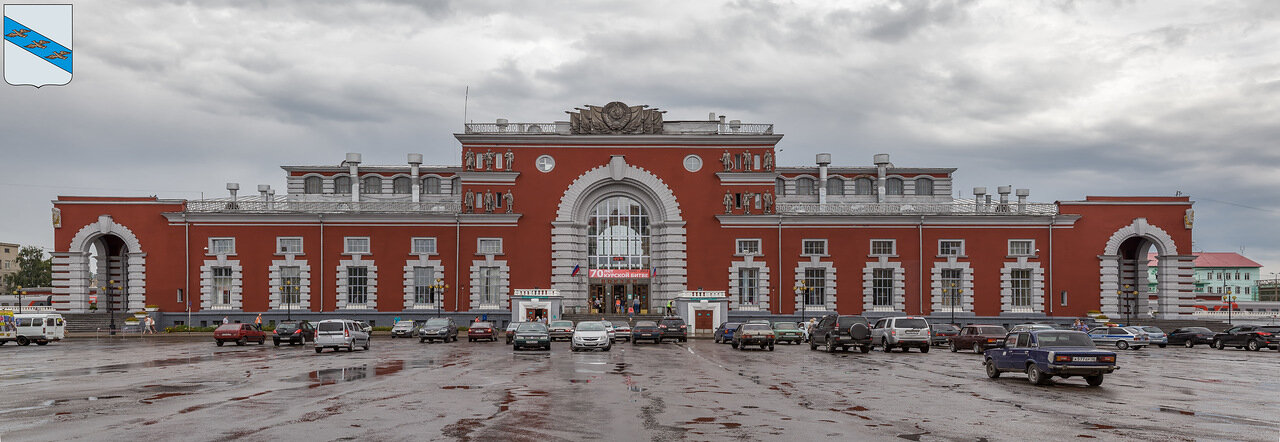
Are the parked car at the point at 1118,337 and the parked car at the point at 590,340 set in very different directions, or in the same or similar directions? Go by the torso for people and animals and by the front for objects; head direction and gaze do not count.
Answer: very different directions

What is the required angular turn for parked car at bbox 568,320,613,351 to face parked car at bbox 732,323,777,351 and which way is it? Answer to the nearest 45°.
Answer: approximately 135° to its left

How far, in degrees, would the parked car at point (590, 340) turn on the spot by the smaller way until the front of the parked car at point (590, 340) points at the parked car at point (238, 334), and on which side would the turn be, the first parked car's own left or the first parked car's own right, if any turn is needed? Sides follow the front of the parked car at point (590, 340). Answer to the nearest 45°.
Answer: approximately 135° to the first parked car's own right

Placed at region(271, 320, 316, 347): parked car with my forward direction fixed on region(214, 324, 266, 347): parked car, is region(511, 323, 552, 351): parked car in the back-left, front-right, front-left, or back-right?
back-left

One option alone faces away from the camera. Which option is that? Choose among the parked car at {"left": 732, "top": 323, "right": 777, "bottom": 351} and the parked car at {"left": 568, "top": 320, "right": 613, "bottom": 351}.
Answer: the parked car at {"left": 732, "top": 323, "right": 777, "bottom": 351}

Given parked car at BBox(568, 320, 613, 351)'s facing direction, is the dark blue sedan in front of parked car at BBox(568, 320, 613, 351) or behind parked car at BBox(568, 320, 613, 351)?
in front
